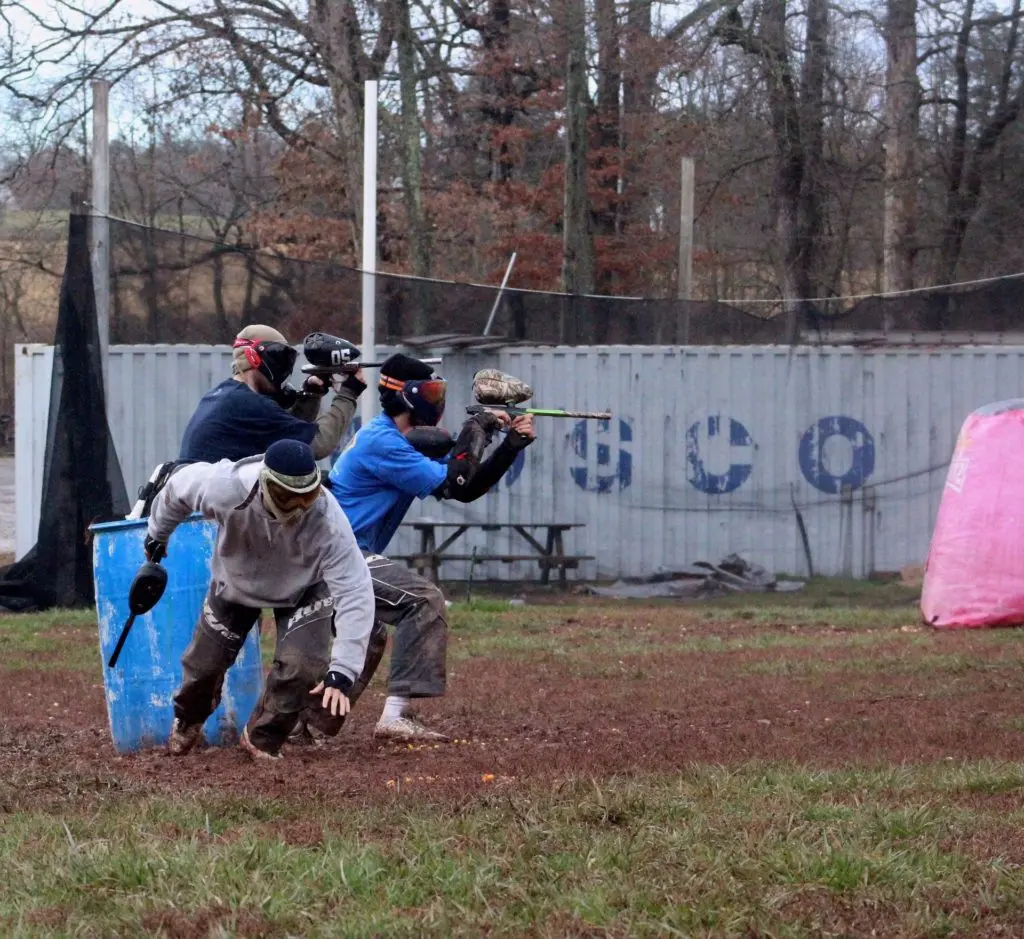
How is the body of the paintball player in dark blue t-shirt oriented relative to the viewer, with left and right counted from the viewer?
facing to the right of the viewer

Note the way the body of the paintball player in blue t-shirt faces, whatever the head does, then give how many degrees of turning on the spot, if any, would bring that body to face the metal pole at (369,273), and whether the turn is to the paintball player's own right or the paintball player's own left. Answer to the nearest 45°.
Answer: approximately 90° to the paintball player's own left

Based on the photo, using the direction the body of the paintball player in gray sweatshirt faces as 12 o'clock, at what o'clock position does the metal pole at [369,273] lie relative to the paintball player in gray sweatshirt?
The metal pole is roughly at 6 o'clock from the paintball player in gray sweatshirt.

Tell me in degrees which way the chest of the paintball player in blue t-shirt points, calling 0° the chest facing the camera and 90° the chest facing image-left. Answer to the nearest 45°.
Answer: approximately 270°

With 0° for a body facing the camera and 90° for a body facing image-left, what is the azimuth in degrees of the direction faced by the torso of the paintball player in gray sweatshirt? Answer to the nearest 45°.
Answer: approximately 0°

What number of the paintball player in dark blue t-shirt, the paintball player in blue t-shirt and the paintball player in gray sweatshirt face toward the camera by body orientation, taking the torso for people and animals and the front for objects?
1

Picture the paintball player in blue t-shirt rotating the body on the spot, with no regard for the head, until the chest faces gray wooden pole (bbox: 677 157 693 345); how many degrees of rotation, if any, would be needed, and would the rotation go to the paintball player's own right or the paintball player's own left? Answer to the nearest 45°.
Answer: approximately 90° to the paintball player's own left

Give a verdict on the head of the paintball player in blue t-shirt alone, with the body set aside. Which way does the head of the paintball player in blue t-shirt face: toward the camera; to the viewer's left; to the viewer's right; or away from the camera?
to the viewer's right

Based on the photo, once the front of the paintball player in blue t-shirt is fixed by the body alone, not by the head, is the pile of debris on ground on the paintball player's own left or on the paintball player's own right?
on the paintball player's own left
